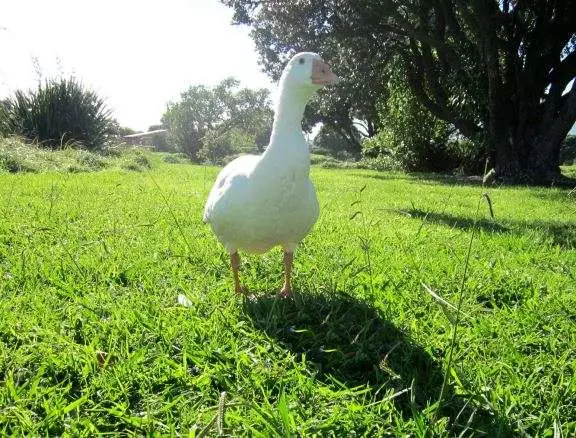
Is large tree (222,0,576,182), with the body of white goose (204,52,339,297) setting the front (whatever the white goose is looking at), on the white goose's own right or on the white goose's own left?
on the white goose's own left

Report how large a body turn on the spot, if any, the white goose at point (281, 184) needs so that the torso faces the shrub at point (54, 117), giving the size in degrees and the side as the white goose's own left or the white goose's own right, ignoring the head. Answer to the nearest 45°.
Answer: approximately 180°

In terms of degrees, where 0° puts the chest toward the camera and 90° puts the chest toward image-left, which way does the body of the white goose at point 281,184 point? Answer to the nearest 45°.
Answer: approximately 315°
